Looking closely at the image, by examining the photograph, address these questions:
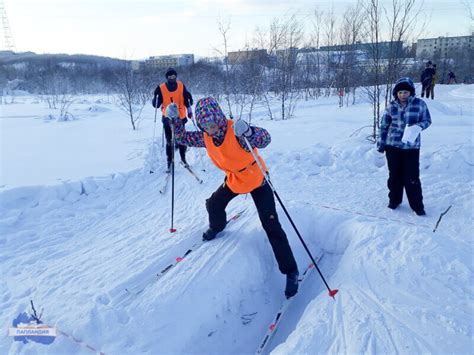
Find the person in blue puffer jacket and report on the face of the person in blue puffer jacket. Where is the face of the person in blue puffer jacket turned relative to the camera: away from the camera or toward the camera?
toward the camera

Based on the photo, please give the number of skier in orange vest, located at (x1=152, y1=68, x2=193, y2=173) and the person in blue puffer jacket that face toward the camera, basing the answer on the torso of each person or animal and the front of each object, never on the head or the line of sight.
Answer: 2

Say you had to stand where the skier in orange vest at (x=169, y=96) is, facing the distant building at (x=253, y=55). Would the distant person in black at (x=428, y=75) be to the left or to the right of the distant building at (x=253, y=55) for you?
right

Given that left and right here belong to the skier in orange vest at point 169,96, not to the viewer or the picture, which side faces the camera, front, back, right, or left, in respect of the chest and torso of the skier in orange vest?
front

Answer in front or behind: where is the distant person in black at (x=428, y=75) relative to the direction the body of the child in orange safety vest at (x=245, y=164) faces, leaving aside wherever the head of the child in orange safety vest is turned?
behind

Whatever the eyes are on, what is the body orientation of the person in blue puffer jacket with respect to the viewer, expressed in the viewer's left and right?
facing the viewer

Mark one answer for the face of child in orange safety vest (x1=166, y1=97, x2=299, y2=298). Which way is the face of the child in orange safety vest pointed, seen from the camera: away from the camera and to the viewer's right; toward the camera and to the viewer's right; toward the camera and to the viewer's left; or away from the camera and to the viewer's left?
toward the camera and to the viewer's left

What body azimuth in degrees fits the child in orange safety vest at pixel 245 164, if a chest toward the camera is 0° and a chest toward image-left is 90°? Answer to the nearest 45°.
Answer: approximately 45°

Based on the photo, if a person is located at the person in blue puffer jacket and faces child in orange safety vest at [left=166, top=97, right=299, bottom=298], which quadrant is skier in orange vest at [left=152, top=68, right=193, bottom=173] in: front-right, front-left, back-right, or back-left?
front-right

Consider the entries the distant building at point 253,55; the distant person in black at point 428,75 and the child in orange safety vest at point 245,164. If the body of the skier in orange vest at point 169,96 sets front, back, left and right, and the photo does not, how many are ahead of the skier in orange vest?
1

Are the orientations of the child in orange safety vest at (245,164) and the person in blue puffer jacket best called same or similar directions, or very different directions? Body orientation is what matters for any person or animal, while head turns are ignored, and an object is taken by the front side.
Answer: same or similar directions

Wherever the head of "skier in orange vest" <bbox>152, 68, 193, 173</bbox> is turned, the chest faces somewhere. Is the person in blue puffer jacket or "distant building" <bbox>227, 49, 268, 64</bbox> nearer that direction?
the person in blue puffer jacket

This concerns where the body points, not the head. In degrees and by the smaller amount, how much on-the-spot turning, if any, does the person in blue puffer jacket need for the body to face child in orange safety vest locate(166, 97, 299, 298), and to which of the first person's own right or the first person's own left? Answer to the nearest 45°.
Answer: approximately 45° to the first person's own right

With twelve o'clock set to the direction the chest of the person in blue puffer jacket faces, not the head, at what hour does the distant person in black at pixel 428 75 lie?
The distant person in black is roughly at 6 o'clock from the person in blue puffer jacket.

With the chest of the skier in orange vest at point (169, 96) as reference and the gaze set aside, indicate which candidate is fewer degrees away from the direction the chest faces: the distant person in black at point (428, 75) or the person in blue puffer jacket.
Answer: the person in blue puffer jacket
